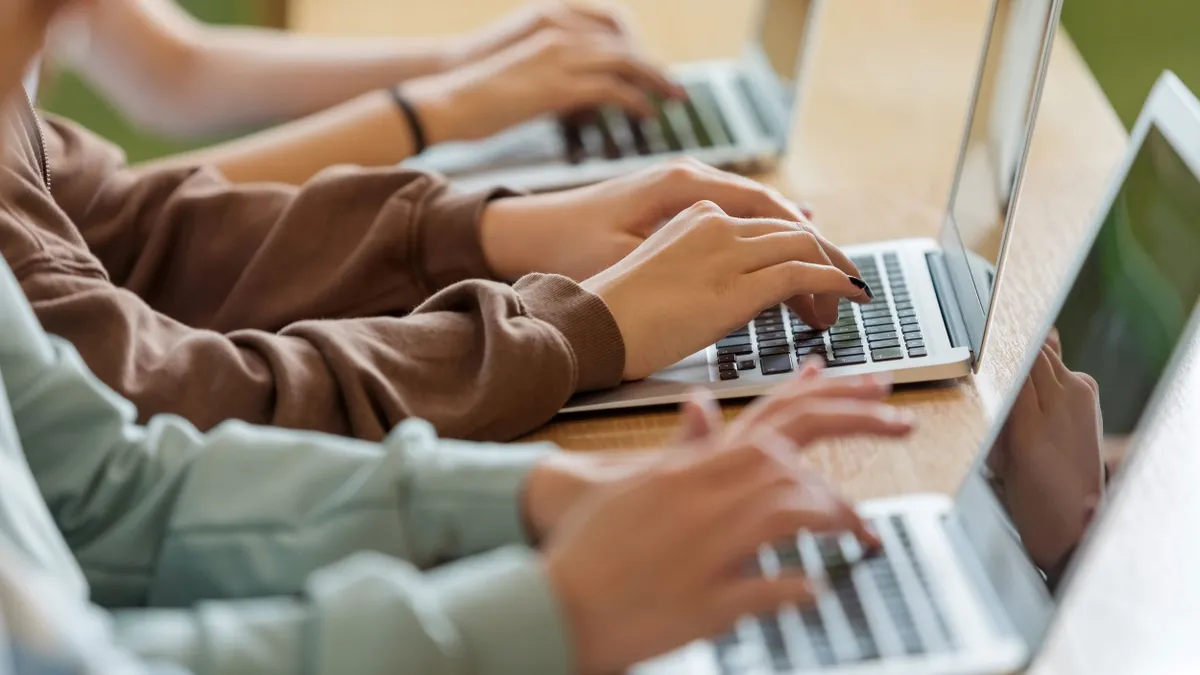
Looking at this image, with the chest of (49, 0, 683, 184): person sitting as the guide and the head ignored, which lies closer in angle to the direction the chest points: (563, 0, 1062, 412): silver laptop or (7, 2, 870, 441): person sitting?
the silver laptop

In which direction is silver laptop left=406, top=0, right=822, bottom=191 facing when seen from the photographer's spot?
facing to the left of the viewer

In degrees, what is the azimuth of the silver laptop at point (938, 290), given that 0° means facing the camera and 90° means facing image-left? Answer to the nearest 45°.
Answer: approximately 90°

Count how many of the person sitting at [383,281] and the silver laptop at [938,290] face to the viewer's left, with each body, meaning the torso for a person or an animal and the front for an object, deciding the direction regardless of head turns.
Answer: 1

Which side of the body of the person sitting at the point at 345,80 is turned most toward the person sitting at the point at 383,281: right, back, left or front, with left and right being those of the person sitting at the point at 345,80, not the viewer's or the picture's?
right

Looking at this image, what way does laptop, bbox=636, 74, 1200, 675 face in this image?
to the viewer's left

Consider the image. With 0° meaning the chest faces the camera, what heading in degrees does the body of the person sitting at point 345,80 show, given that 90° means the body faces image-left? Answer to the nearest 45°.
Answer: approximately 270°

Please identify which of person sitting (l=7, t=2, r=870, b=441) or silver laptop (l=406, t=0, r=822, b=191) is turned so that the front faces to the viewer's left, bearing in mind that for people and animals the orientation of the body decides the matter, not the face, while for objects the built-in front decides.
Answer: the silver laptop

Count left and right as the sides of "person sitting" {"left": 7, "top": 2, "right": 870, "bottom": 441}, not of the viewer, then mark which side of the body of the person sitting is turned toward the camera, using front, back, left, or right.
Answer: right

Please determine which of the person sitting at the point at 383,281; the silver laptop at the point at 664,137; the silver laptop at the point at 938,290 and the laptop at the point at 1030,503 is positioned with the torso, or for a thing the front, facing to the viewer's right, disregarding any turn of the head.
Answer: the person sitting
